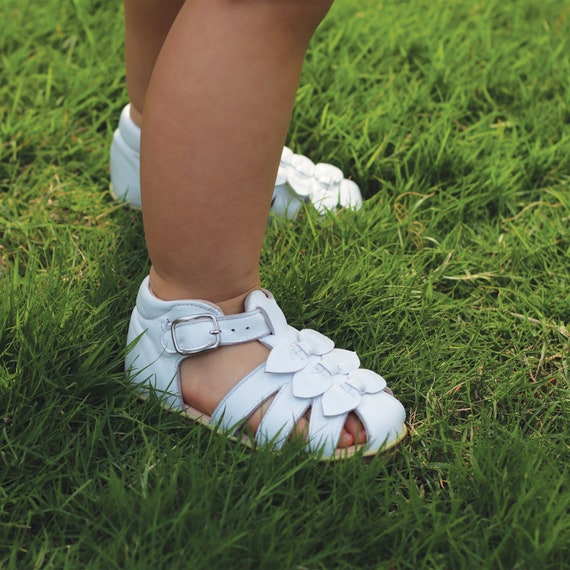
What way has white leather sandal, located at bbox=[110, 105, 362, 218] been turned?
to the viewer's right

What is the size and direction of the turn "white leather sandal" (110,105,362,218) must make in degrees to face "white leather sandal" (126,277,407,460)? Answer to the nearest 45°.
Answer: approximately 90° to its right
